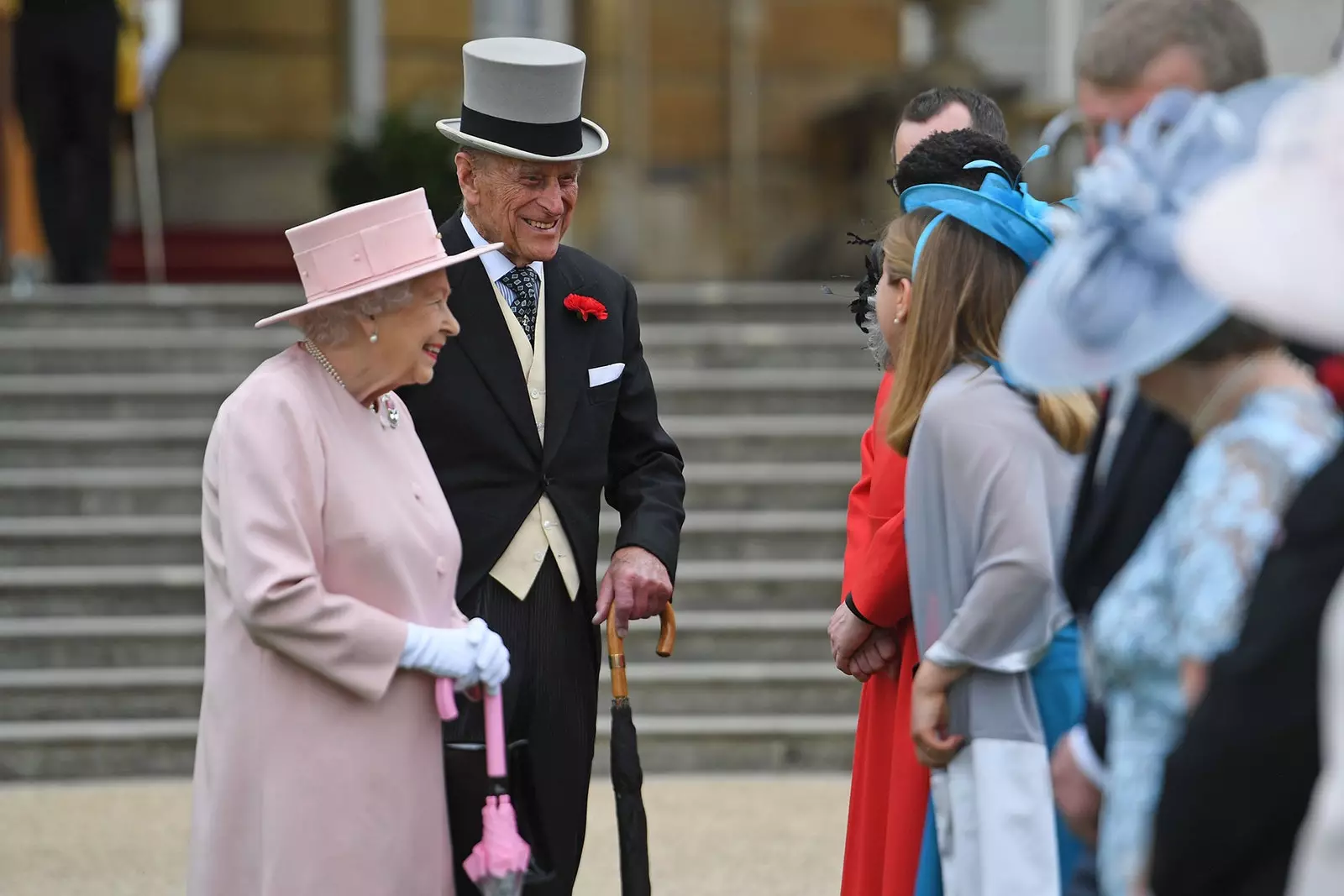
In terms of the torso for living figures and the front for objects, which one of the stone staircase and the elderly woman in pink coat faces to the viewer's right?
the elderly woman in pink coat

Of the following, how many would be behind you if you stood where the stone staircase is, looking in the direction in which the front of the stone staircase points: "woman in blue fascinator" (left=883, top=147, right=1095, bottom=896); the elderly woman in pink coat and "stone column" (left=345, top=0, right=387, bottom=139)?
1

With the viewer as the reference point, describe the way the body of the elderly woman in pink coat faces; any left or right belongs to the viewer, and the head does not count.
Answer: facing to the right of the viewer

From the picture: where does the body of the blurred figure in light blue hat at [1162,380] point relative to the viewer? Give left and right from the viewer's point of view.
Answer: facing to the left of the viewer

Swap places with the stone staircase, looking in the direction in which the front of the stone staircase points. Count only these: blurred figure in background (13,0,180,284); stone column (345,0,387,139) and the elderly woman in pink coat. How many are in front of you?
1

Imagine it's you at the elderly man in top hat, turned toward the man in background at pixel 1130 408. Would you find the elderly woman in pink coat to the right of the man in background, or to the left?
right

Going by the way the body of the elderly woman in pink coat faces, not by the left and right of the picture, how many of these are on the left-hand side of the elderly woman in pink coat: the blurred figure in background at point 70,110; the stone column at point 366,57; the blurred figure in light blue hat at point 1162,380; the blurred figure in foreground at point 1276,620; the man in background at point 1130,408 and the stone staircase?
3

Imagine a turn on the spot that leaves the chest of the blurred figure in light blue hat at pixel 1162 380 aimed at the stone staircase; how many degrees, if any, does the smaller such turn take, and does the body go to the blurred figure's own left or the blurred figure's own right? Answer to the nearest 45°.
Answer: approximately 45° to the blurred figure's own right

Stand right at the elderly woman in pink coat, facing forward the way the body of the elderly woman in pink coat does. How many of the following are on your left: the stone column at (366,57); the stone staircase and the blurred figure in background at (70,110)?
3

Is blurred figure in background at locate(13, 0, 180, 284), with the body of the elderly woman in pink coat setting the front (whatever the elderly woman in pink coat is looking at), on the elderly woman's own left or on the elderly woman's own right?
on the elderly woman's own left

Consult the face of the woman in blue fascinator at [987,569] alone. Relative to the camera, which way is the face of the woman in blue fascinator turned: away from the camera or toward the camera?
away from the camera

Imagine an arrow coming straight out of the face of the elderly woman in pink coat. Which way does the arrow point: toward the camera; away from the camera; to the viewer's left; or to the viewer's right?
to the viewer's right

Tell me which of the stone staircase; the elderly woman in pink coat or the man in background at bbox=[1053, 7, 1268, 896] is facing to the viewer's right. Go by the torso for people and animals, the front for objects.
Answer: the elderly woman in pink coat

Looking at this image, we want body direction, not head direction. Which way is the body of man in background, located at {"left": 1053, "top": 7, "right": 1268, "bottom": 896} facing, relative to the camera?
to the viewer's left

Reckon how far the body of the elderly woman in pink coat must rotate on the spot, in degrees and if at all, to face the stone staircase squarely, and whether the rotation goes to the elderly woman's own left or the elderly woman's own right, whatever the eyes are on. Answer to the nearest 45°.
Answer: approximately 90° to the elderly woman's own left

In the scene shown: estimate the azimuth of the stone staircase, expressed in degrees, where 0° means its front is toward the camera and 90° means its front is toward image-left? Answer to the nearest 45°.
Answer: approximately 0°
